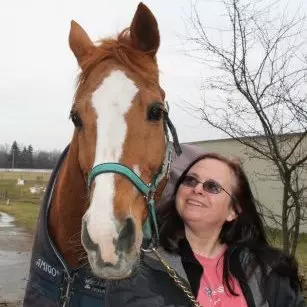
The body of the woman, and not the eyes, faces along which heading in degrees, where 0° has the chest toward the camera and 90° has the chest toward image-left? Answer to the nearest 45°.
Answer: approximately 45°

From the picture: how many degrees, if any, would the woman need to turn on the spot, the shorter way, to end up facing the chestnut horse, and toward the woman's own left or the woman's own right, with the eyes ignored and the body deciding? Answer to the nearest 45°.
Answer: approximately 45° to the woman's own right

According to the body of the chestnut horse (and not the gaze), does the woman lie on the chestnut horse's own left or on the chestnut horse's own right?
on the chestnut horse's own left

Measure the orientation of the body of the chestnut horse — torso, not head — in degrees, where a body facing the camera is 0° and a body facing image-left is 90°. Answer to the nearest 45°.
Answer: approximately 0°
